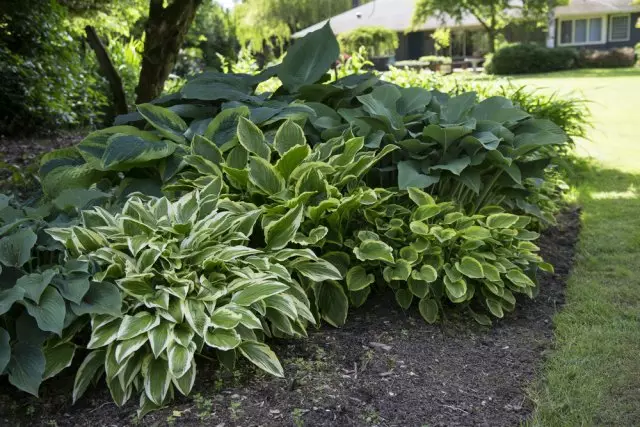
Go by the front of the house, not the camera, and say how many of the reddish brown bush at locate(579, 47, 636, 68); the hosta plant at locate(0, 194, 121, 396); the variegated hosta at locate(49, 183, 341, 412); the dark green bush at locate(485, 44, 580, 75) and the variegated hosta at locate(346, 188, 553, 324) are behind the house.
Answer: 0

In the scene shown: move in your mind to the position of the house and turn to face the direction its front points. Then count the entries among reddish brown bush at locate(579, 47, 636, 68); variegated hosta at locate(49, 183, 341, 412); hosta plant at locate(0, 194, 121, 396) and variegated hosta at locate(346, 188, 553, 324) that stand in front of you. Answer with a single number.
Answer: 4

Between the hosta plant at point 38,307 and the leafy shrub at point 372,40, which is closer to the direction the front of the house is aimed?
the hosta plant

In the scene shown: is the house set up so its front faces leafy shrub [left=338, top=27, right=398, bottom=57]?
no

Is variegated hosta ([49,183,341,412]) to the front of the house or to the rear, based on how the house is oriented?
to the front

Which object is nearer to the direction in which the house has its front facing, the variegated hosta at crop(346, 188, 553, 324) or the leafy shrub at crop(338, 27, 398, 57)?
the variegated hosta

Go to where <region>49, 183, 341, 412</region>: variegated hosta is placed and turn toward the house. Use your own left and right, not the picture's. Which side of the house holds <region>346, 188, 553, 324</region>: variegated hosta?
right

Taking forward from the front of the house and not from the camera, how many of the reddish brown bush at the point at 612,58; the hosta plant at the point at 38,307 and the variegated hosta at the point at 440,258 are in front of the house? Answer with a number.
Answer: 3

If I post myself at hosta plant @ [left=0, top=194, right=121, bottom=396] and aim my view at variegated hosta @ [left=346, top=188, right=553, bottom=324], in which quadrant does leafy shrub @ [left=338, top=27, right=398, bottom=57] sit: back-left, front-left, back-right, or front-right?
front-left

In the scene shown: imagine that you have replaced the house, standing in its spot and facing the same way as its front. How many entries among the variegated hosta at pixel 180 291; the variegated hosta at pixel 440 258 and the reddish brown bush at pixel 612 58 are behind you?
0

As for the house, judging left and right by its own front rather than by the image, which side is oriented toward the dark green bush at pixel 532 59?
front

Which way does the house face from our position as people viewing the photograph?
facing the viewer

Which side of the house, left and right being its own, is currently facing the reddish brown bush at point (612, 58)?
front

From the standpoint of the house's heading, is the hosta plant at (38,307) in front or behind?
in front

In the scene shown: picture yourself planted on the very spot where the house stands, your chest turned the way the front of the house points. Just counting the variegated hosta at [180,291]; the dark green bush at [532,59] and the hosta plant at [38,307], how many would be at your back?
0
